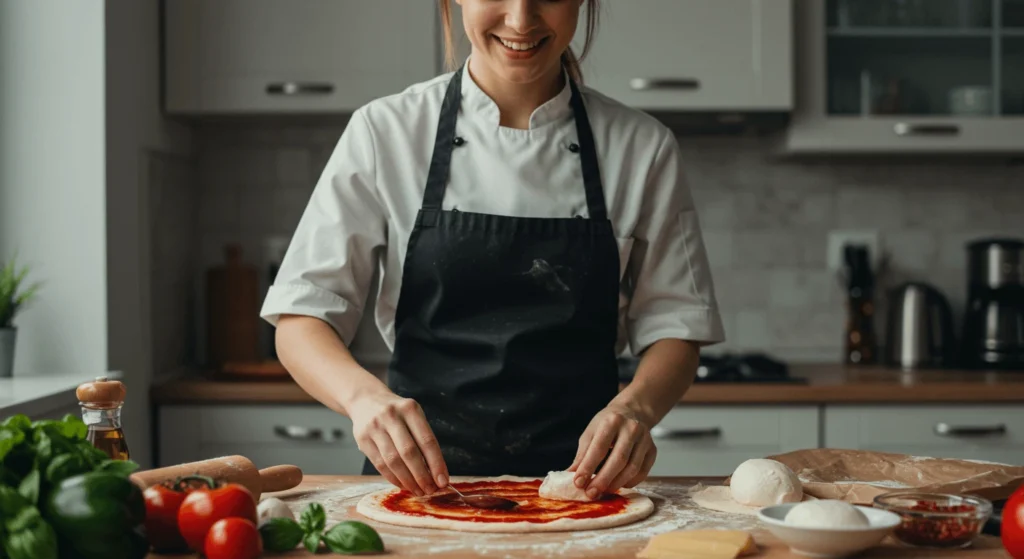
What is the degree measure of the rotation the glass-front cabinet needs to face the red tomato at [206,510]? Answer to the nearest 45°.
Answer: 0° — it already faces it

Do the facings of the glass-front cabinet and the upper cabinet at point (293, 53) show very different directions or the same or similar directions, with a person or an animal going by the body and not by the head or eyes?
same or similar directions

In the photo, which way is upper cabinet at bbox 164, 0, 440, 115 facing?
toward the camera

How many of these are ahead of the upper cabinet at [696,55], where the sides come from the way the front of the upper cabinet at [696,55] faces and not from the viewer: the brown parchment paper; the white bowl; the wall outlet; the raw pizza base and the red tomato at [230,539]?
4

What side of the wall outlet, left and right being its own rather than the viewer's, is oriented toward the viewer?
front

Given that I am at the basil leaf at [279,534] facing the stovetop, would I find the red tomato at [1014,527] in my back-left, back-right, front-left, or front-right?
front-right

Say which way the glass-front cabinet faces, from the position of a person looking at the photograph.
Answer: facing the viewer

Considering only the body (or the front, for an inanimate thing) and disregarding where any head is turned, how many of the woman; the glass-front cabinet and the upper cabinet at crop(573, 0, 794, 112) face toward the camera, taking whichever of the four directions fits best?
3

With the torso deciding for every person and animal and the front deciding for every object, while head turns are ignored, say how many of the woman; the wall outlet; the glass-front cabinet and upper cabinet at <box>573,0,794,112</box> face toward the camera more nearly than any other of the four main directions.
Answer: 4

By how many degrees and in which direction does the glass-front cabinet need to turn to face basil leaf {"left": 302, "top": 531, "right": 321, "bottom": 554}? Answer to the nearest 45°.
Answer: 0° — it already faces it

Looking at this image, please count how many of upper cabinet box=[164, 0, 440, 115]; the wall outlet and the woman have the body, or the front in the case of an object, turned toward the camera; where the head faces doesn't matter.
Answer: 3

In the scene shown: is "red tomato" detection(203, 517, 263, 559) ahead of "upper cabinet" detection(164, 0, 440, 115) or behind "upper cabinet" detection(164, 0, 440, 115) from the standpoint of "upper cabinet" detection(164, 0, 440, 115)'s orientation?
ahead

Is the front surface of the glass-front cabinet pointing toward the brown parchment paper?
yes

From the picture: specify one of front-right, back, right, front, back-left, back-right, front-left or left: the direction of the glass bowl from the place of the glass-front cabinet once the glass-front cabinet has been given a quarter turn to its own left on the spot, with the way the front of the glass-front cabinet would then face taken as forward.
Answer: right

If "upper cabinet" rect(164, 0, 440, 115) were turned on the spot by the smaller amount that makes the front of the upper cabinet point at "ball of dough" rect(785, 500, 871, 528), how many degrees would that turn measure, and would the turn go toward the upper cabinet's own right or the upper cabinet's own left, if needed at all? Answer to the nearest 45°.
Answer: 0° — it already faces it

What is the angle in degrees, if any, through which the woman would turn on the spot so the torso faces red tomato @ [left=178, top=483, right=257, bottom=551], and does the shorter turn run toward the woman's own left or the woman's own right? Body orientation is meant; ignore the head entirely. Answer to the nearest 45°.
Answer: approximately 45° to the woman's own right
